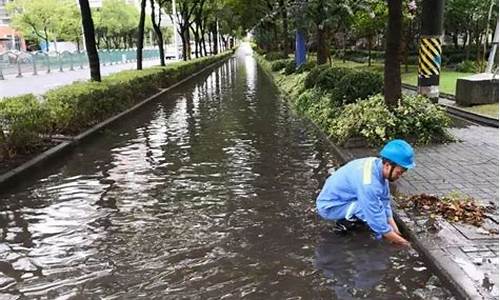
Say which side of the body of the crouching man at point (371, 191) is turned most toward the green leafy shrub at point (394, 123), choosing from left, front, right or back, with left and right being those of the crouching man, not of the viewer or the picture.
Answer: left

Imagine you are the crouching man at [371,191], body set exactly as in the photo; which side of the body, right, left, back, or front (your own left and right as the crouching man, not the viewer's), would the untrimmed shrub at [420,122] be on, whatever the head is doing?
left

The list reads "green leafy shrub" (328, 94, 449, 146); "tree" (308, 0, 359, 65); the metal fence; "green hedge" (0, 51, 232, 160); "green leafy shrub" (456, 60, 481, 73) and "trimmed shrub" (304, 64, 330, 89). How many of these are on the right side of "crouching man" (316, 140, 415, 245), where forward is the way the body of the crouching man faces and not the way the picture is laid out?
0

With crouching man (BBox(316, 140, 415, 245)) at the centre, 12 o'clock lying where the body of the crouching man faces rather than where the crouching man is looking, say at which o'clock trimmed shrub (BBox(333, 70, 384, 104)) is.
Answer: The trimmed shrub is roughly at 9 o'clock from the crouching man.

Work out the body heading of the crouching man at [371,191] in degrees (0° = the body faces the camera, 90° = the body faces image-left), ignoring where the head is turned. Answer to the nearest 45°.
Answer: approximately 270°

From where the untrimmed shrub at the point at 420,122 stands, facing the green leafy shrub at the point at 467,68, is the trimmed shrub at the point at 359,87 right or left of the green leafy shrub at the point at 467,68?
left

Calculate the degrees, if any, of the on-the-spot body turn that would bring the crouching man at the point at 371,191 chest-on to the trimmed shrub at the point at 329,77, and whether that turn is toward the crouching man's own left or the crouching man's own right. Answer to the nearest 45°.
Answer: approximately 90° to the crouching man's own left

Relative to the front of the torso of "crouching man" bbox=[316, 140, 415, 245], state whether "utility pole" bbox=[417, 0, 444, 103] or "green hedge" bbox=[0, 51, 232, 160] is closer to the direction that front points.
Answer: the utility pole

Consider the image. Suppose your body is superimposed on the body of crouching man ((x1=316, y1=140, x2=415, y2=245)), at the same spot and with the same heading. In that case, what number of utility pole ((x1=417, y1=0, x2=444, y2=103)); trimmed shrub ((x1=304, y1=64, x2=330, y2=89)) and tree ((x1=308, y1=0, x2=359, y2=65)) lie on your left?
3

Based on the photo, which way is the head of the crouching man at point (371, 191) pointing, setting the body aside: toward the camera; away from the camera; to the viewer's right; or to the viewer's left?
to the viewer's right

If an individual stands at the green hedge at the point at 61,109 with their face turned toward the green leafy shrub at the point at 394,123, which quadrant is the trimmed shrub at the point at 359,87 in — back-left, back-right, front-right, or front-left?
front-left

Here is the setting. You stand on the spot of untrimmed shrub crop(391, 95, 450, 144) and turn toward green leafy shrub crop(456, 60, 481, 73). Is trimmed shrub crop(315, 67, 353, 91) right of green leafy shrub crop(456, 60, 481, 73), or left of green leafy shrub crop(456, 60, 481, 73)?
left

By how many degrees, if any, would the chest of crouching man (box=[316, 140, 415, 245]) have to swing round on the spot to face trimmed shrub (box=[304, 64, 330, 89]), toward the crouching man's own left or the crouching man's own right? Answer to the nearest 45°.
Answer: approximately 90° to the crouching man's own left

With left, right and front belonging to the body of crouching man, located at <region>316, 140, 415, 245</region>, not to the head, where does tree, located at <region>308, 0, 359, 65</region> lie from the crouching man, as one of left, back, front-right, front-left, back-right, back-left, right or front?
left

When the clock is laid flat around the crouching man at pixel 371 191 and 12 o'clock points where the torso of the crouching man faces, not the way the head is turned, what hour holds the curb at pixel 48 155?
The curb is roughly at 7 o'clock from the crouching man.

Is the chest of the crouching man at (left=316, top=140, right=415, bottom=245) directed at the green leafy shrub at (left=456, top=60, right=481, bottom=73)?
no

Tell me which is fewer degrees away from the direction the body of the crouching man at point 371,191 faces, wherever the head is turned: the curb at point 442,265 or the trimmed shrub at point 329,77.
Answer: the curb

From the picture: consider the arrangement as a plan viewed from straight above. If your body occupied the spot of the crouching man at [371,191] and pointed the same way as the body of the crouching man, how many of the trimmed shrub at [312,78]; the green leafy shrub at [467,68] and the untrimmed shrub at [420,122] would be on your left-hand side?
3
